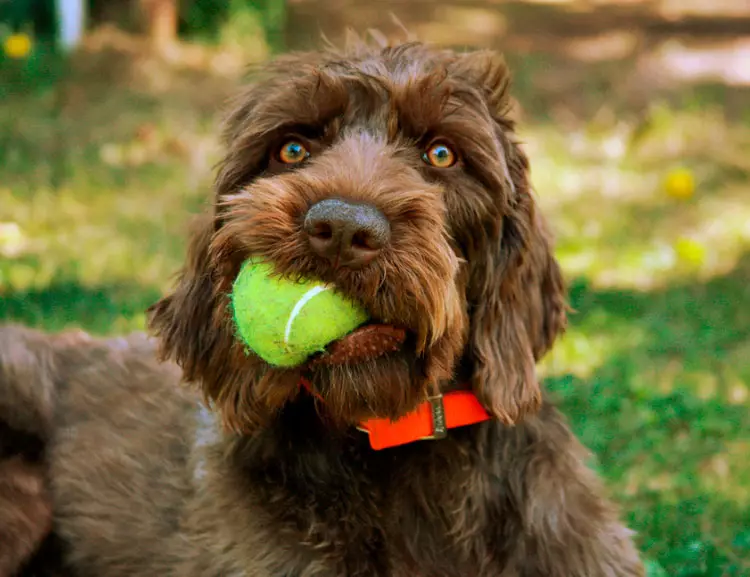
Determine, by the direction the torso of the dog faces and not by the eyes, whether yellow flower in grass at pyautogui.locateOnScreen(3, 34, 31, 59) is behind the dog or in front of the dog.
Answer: behind

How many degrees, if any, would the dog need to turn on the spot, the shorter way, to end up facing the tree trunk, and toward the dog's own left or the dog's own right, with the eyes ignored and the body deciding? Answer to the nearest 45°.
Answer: approximately 135° to the dog's own left

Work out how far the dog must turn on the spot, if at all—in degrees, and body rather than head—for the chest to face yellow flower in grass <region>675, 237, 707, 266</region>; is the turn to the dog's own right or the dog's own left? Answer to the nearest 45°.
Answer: approximately 90° to the dog's own left

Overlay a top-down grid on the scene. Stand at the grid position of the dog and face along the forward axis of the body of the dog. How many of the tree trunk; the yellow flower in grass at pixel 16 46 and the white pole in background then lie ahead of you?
0

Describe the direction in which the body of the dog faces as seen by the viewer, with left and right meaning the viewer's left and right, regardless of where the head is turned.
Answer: facing the viewer and to the right of the viewer

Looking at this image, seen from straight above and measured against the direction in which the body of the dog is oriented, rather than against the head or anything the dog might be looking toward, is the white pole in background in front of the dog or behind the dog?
behind
